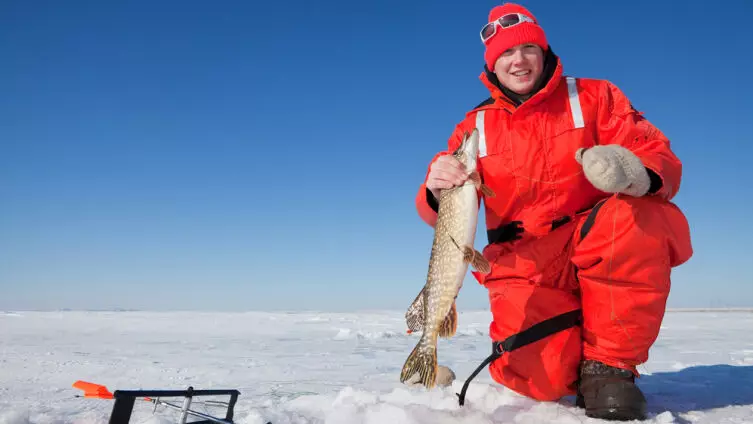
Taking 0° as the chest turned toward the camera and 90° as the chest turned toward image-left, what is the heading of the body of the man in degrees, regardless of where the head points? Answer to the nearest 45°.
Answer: approximately 0°
